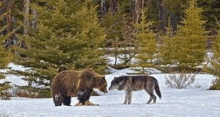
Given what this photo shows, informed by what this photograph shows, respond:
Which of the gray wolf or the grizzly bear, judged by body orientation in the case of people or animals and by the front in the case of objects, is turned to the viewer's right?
the grizzly bear

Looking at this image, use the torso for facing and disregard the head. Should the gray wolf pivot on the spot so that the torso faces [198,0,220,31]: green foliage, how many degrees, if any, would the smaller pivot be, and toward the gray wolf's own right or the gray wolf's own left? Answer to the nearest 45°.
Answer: approximately 90° to the gray wolf's own right

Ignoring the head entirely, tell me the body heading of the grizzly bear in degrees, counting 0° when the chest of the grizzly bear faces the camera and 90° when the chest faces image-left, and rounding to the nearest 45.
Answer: approximately 270°

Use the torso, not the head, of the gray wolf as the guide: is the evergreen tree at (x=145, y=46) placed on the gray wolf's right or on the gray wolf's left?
on the gray wolf's right

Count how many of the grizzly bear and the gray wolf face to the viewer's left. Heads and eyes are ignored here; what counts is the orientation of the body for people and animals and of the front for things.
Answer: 1

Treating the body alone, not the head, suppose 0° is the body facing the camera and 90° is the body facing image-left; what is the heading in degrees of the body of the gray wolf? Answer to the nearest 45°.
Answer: approximately 90°

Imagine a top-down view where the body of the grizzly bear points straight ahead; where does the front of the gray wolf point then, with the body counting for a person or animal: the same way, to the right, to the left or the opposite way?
the opposite way

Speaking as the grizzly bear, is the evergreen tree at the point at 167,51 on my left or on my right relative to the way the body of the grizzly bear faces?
on my left

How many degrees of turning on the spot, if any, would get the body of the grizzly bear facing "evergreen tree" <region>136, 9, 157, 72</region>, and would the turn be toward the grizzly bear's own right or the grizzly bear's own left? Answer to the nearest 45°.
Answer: approximately 90° to the grizzly bear's own left
